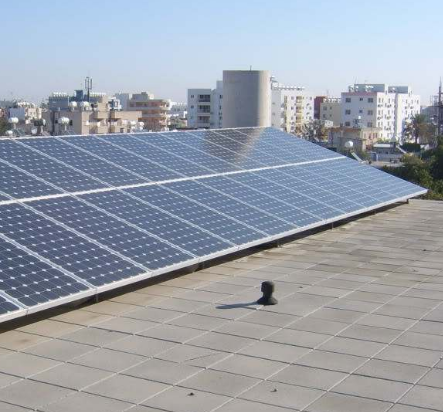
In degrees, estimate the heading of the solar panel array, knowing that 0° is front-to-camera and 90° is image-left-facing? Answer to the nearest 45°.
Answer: approximately 315°
